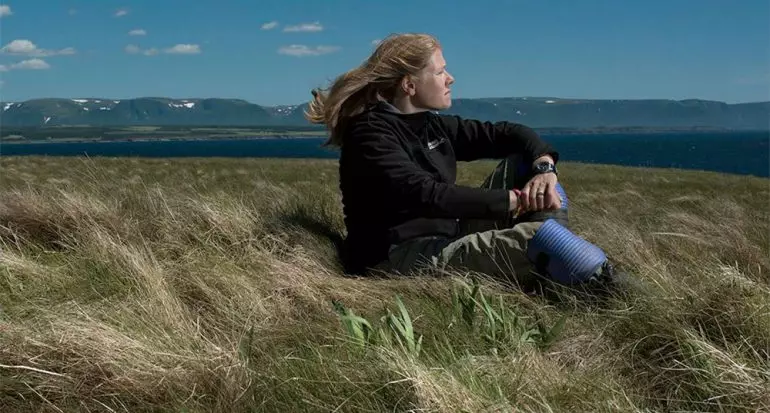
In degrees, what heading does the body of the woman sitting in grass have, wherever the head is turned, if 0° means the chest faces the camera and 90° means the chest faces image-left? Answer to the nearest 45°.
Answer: approximately 270°

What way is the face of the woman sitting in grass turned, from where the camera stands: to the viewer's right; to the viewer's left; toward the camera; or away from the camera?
to the viewer's right
